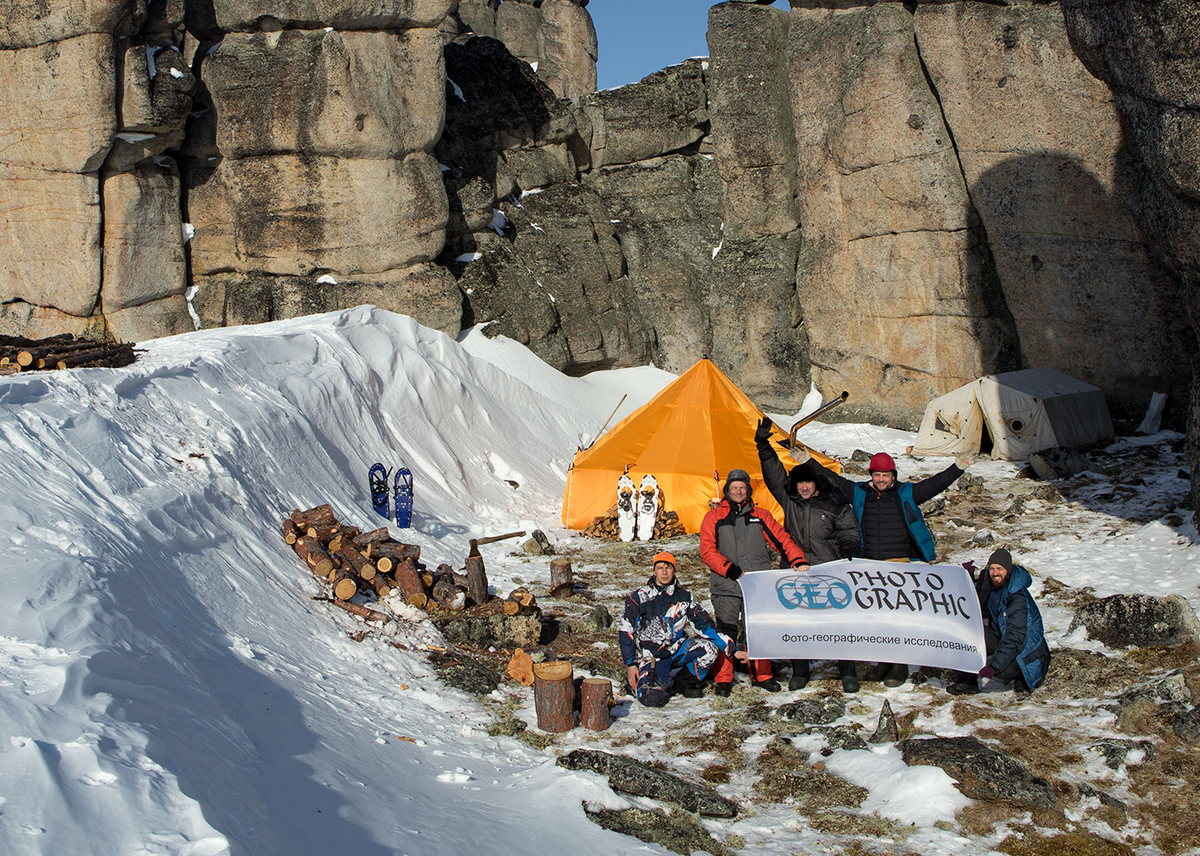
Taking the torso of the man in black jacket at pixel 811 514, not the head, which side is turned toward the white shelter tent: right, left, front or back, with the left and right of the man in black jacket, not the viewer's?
back

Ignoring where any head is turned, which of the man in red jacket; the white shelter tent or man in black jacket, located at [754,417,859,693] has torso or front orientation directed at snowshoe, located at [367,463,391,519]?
the white shelter tent

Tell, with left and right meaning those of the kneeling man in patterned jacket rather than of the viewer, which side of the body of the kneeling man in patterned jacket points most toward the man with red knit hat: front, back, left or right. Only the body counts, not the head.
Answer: left

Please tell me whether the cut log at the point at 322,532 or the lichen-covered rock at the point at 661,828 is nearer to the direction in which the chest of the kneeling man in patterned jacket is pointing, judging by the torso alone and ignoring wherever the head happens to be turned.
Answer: the lichen-covered rock

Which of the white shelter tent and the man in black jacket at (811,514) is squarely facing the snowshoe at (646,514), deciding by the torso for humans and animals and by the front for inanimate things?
the white shelter tent

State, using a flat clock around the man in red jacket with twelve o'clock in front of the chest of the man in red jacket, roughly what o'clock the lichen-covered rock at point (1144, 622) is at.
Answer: The lichen-covered rock is roughly at 9 o'clock from the man in red jacket.

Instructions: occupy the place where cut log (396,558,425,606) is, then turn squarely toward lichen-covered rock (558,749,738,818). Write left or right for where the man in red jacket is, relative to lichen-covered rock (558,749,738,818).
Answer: left

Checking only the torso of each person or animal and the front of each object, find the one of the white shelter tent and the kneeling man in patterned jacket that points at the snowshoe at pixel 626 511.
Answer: the white shelter tent

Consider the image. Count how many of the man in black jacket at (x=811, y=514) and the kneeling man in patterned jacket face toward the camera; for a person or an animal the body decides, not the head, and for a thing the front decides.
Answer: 2
